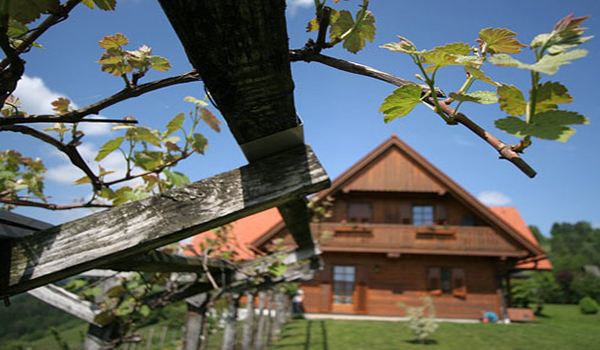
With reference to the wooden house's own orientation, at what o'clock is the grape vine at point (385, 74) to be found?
The grape vine is roughly at 12 o'clock from the wooden house.

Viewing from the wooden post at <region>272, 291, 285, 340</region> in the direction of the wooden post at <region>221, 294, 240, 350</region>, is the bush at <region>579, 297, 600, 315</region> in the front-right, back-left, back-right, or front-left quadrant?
back-left

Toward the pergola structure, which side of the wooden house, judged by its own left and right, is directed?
front

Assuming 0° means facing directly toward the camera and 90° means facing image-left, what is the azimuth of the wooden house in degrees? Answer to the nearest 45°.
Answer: approximately 0°

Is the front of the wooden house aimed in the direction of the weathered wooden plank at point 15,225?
yes

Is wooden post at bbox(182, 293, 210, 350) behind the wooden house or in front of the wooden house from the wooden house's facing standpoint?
in front

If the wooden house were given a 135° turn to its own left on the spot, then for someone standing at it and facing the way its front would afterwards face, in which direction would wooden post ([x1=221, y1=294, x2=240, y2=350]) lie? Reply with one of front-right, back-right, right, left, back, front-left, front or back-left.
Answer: back-right

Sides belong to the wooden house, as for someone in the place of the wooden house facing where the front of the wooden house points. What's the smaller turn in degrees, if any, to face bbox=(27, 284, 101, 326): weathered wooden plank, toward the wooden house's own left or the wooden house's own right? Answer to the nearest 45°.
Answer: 0° — it already faces it

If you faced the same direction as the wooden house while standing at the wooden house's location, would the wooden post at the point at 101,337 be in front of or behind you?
in front
